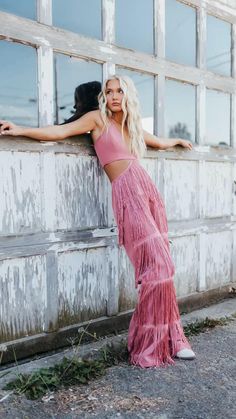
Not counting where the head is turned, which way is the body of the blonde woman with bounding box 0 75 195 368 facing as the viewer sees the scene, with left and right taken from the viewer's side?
facing the viewer and to the right of the viewer

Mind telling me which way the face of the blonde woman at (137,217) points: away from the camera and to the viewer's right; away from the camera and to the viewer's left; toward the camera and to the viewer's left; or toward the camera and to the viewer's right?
toward the camera and to the viewer's left
